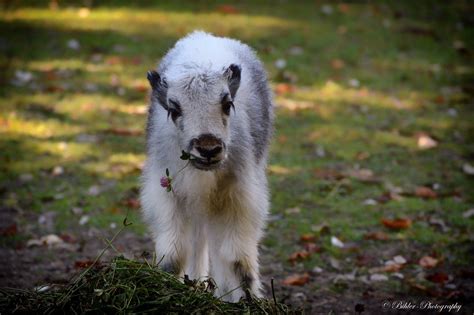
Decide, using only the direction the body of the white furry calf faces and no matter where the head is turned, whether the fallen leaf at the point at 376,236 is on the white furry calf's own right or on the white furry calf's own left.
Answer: on the white furry calf's own left

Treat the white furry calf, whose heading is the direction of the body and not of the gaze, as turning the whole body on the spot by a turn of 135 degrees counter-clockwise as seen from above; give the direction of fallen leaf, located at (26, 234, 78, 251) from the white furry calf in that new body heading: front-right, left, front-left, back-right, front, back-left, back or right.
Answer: left

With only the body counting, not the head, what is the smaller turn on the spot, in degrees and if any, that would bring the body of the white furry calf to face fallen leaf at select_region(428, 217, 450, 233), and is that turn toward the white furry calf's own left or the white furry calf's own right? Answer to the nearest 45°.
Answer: approximately 135° to the white furry calf's own left

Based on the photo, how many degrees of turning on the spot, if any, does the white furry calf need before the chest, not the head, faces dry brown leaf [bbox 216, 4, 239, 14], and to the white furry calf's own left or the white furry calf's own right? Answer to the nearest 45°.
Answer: approximately 180°

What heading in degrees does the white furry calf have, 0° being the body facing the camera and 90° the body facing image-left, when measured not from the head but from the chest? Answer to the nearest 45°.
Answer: approximately 0°

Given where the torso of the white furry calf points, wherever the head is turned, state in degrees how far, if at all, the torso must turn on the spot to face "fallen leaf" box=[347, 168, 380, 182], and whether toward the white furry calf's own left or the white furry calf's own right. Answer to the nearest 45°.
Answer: approximately 135° to the white furry calf's own left

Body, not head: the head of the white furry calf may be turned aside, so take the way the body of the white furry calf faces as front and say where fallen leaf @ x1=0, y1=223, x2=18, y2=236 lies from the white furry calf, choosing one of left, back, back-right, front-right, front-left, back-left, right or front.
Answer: back-right

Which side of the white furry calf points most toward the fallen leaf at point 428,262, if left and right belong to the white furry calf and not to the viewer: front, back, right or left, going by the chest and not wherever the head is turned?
left
